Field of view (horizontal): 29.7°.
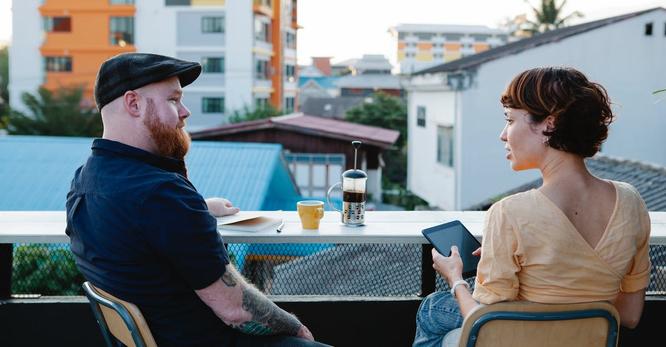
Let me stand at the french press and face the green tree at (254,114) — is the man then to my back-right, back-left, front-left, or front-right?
back-left

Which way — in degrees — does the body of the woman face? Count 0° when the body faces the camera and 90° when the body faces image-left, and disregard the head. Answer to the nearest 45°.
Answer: approximately 135°

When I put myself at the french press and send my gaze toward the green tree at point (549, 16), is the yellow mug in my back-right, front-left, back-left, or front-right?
back-left

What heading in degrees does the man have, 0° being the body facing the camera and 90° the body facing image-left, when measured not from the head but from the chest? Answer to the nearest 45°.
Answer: approximately 225°

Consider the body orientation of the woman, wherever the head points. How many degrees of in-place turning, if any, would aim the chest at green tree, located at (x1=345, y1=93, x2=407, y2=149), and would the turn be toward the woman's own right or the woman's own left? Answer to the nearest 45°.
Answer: approximately 45° to the woman's own right

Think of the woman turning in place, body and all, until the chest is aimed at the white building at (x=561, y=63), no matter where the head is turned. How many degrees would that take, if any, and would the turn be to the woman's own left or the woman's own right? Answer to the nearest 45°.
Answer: approximately 45° to the woman's own right

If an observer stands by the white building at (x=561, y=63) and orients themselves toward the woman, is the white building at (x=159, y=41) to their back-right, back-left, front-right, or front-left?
back-right

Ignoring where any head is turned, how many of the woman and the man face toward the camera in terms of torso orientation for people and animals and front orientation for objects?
0

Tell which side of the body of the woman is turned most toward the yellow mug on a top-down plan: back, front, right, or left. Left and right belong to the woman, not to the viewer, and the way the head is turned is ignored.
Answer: front

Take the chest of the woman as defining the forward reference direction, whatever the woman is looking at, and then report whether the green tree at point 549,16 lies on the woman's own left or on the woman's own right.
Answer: on the woman's own right

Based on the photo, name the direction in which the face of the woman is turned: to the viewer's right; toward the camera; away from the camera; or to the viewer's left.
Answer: to the viewer's left

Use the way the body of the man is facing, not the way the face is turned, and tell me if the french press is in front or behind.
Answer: in front
